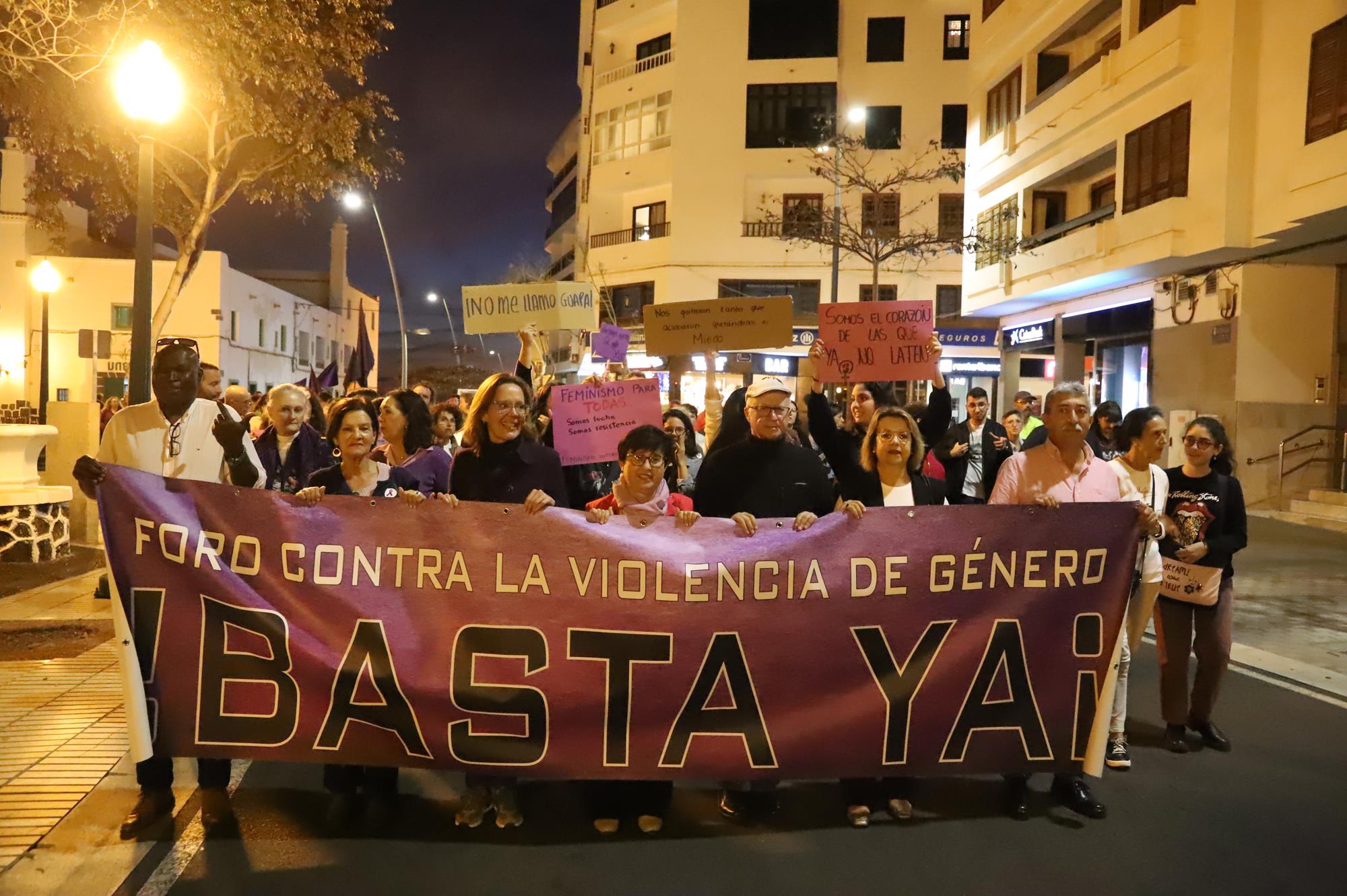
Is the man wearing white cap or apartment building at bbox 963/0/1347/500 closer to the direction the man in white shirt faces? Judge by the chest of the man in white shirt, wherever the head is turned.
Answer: the man wearing white cap

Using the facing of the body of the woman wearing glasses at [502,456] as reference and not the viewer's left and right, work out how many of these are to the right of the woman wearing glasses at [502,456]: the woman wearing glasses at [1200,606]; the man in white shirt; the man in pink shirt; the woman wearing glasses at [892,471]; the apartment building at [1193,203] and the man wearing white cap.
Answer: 1

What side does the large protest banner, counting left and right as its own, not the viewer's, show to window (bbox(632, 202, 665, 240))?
back

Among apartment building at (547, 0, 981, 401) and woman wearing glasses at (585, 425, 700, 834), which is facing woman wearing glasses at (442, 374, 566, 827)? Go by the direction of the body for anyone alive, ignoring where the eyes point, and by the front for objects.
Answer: the apartment building

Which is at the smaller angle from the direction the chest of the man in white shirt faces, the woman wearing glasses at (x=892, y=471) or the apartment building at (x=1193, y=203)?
the woman wearing glasses

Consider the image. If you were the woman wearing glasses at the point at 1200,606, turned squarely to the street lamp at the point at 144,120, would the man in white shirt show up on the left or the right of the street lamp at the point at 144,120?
left

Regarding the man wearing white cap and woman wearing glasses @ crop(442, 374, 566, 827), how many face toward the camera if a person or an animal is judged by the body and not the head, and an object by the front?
2

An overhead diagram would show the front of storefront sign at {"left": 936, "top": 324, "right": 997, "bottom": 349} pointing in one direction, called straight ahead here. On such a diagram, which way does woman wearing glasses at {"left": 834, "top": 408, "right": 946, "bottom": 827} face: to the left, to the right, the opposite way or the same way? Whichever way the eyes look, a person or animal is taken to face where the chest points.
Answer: the same way

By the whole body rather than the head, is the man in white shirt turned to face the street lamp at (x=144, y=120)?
no

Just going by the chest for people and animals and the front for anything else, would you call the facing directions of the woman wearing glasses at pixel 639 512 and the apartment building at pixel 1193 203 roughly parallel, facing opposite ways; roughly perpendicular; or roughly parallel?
roughly perpendicular

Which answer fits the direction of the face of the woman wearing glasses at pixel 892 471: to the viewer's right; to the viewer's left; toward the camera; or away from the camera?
toward the camera

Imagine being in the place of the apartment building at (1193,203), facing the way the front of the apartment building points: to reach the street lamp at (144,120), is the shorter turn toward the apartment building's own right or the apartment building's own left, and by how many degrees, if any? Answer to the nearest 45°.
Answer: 0° — it already faces it

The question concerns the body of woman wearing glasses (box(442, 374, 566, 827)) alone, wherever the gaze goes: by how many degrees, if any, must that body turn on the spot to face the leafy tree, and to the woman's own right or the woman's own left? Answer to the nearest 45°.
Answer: approximately 180°

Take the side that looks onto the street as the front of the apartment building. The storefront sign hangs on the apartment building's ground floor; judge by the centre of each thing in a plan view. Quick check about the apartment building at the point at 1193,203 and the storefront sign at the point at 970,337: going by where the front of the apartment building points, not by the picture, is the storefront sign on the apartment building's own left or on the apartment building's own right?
on the apartment building's own right

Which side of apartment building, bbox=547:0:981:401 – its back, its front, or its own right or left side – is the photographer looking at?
front

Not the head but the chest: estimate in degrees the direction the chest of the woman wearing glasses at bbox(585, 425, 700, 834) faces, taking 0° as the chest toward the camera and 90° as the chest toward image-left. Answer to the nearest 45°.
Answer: approximately 0°

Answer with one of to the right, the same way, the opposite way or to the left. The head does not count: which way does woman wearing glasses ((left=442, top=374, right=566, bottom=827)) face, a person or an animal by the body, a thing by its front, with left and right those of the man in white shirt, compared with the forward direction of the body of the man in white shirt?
the same way

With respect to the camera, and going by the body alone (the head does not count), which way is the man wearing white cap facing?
toward the camera

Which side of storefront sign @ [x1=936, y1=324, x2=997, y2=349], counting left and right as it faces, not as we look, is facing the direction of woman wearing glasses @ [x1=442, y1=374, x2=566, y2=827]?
front

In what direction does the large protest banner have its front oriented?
toward the camera

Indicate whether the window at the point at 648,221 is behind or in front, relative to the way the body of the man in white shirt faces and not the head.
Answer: behind
